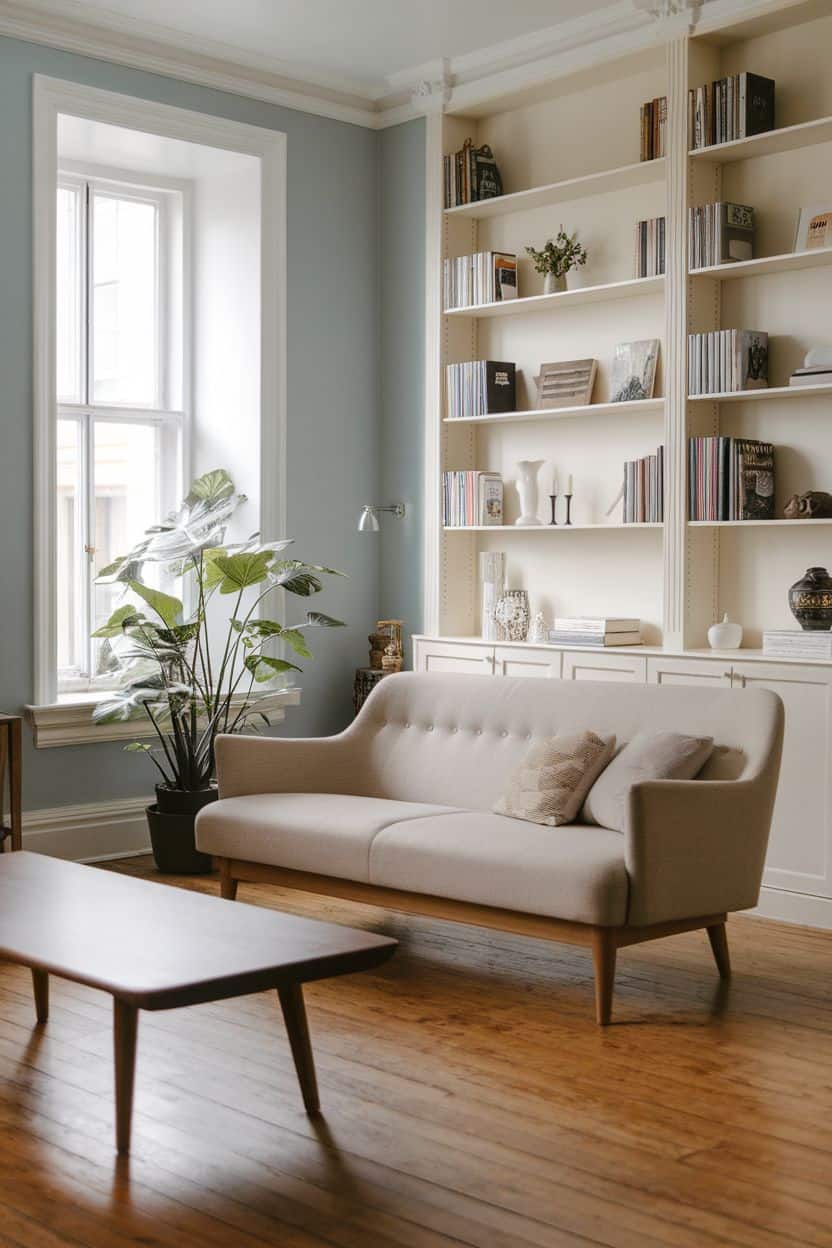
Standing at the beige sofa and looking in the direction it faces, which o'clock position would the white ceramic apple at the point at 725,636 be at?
The white ceramic apple is roughly at 6 o'clock from the beige sofa.

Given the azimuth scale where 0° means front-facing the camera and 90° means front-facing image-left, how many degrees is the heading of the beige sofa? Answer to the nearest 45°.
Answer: approximately 45°

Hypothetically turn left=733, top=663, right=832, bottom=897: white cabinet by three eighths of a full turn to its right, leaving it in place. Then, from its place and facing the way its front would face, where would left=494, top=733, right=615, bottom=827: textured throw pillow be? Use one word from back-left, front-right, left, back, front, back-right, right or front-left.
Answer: back-left

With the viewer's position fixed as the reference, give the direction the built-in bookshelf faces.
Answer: facing the viewer and to the left of the viewer

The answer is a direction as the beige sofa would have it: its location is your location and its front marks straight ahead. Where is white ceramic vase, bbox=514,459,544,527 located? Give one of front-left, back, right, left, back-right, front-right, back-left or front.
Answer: back-right

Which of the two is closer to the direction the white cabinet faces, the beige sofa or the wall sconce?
the beige sofa

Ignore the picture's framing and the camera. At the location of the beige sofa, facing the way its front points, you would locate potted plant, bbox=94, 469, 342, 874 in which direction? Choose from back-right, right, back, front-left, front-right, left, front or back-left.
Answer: right
